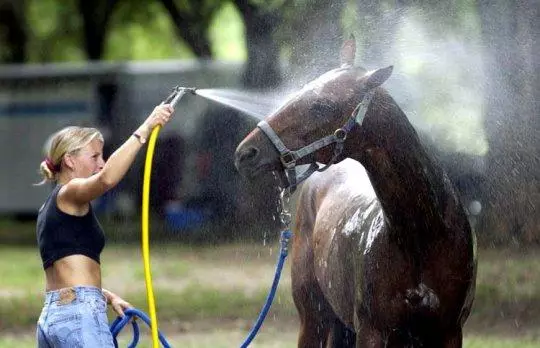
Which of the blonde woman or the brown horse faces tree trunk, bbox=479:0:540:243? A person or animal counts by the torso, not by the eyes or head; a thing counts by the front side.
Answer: the blonde woman

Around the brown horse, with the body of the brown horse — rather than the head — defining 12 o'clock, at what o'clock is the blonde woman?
The blonde woman is roughly at 4 o'clock from the brown horse.

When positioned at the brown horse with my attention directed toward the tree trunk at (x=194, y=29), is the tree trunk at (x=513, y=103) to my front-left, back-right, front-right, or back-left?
front-right

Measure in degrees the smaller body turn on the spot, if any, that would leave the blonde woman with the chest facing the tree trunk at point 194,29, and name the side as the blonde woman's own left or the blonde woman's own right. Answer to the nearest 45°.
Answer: approximately 45° to the blonde woman's own left

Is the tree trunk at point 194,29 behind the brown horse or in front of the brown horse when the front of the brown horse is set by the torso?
behind

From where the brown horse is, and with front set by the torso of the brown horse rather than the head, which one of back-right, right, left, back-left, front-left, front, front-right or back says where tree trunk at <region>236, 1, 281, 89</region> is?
back-left

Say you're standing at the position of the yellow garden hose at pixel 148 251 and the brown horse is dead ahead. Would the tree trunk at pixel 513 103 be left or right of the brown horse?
left

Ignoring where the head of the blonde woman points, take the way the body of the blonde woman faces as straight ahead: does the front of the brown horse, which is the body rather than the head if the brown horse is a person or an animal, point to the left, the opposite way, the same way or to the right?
to the right

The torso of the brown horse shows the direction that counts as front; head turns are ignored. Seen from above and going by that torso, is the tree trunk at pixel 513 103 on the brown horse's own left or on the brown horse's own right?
on the brown horse's own left

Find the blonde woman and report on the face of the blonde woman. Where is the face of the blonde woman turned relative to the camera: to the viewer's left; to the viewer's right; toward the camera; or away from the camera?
to the viewer's right

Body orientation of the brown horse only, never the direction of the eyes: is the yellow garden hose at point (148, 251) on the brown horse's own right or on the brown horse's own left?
on the brown horse's own right
